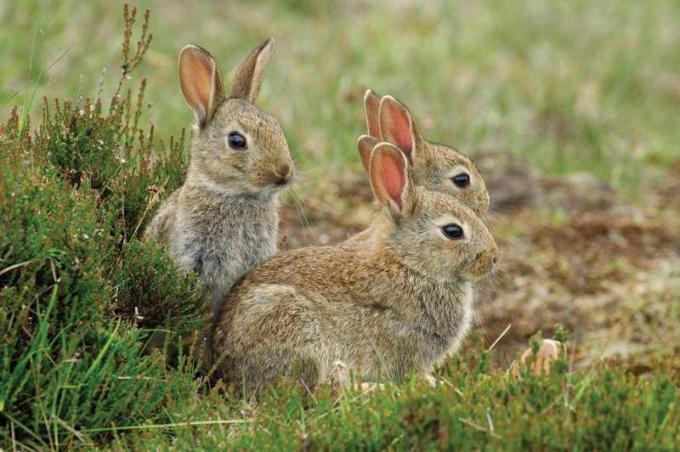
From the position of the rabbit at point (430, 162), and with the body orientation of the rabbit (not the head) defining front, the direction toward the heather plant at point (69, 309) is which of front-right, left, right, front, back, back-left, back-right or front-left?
back-right

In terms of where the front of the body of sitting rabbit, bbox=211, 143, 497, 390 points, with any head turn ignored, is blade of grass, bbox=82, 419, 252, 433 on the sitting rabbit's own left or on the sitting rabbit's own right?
on the sitting rabbit's own right

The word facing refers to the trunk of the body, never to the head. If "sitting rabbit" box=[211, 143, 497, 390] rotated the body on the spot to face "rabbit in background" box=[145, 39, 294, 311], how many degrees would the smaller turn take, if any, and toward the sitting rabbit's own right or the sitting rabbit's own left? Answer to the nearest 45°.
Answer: approximately 180°

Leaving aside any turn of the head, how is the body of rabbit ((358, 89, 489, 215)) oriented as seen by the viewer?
to the viewer's right

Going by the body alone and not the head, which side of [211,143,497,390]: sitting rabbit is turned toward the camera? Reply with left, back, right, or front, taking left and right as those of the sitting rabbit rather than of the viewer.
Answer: right

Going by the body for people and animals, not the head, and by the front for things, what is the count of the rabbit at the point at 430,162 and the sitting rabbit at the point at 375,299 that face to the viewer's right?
2

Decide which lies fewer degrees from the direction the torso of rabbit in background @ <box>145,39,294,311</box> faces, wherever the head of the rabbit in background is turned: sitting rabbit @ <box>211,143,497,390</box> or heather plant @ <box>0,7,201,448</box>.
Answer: the sitting rabbit

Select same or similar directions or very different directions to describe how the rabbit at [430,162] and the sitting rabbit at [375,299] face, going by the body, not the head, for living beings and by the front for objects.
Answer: same or similar directions

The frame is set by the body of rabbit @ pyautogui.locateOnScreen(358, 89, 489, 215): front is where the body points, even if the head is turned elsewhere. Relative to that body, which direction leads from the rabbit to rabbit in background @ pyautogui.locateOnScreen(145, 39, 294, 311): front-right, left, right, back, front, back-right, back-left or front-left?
back-right

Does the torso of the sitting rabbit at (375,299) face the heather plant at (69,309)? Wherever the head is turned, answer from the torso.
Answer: no

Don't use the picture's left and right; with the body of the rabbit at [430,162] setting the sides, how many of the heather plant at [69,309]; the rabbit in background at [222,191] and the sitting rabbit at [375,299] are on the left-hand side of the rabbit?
0

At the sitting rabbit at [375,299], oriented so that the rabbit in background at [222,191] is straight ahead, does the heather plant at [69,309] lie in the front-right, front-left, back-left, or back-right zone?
front-left

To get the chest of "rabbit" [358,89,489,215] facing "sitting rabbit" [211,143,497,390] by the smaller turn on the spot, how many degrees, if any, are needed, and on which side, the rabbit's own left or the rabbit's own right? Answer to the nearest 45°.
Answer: approximately 90° to the rabbit's own right

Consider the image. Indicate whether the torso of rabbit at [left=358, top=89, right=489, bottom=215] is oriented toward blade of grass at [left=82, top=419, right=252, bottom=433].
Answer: no
